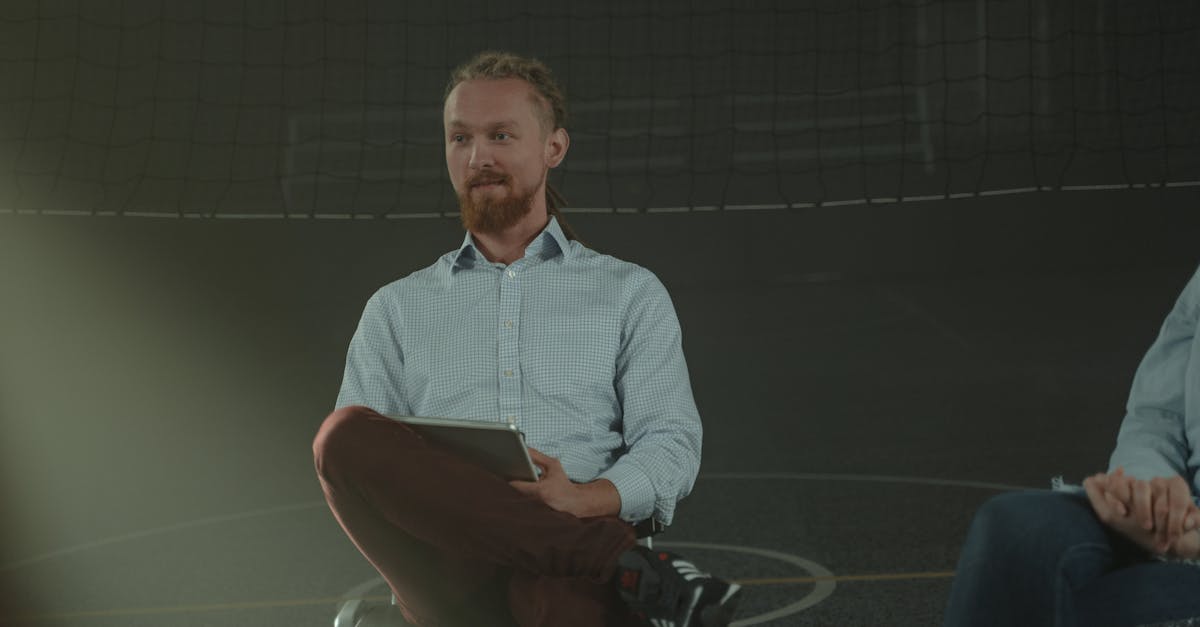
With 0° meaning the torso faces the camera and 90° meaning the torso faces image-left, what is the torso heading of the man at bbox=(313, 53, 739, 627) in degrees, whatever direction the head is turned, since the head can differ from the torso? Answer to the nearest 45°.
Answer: approximately 0°

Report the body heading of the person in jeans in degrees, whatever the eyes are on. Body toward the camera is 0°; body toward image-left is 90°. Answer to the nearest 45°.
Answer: approximately 45°

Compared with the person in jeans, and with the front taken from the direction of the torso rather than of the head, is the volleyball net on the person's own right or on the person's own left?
on the person's own right

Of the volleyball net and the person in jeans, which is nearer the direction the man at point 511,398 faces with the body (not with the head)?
the person in jeans

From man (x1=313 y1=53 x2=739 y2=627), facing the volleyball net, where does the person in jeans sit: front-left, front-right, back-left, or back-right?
back-right

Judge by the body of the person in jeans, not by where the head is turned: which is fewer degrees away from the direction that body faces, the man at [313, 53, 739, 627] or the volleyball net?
the man

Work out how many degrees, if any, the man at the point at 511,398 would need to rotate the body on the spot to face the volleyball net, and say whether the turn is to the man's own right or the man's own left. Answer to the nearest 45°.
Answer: approximately 180°
